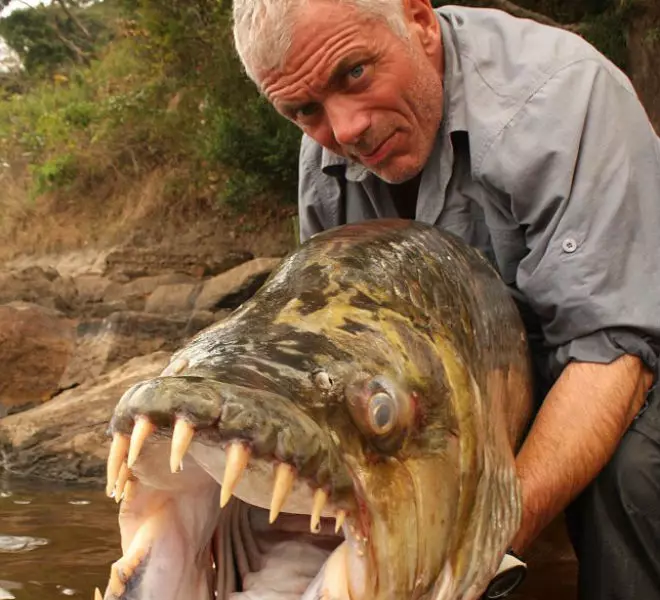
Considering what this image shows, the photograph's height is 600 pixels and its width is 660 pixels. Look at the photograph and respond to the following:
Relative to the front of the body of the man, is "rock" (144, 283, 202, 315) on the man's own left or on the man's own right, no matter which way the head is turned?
on the man's own right

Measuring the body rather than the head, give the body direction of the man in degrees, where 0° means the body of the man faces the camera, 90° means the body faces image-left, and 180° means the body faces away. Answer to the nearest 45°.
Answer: approximately 45°

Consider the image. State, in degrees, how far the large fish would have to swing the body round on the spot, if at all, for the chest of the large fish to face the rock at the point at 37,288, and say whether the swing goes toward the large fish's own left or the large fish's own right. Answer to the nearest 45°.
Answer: approximately 135° to the large fish's own right

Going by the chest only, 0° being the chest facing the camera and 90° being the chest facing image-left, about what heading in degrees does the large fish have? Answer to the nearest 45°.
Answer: approximately 45°

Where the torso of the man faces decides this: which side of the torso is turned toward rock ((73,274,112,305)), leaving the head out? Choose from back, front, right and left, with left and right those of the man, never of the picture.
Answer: right

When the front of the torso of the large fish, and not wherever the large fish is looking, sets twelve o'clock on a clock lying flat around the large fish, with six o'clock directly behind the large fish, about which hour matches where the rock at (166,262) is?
The rock is roughly at 4 o'clock from the large fish.

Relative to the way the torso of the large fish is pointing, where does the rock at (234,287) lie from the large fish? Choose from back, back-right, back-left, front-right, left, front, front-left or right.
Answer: back-right
